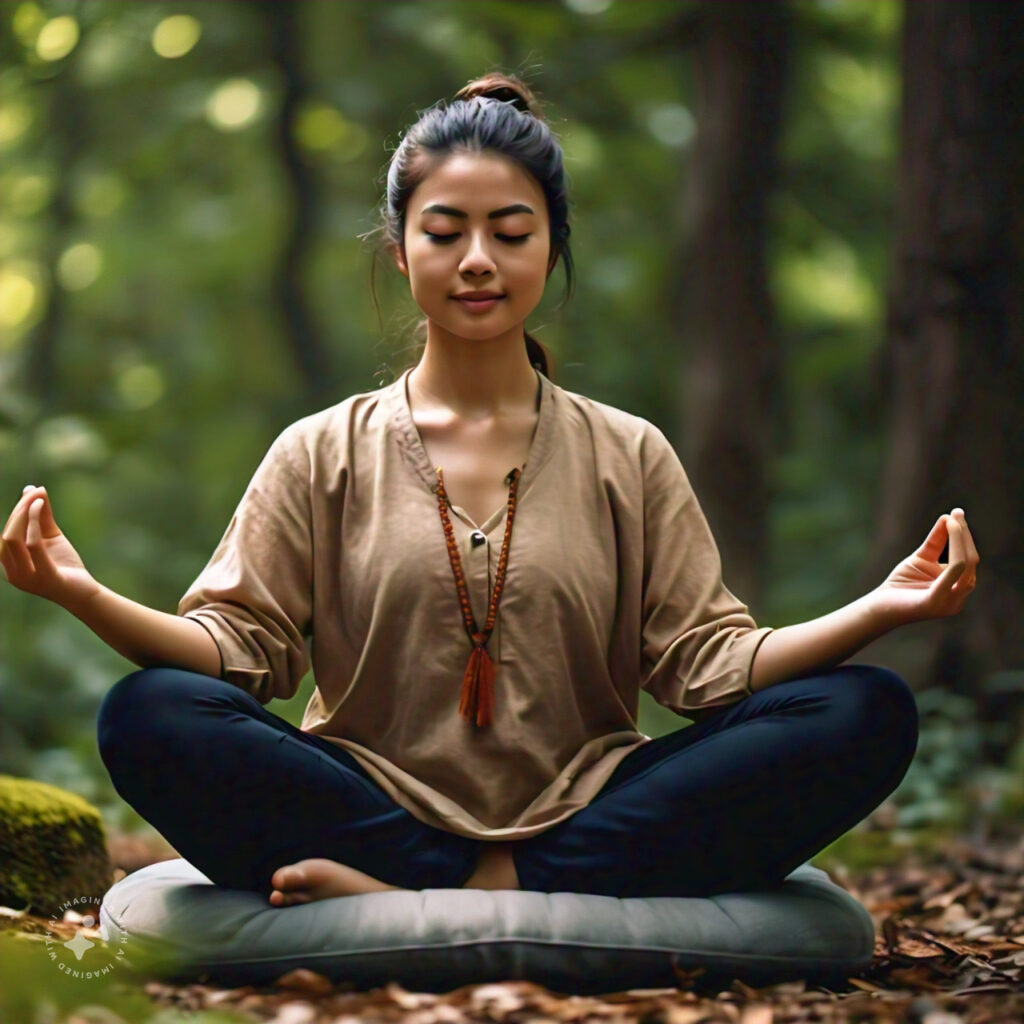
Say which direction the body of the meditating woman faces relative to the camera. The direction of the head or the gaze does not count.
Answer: toward the camera

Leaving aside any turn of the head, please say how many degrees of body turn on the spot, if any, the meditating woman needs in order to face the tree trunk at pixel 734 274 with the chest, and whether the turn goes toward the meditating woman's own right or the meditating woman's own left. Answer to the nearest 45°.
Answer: approximately 180°

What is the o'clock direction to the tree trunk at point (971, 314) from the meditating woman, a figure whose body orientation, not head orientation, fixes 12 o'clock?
The tree trunk is roughly at 7 o'clock from the meditating woman.

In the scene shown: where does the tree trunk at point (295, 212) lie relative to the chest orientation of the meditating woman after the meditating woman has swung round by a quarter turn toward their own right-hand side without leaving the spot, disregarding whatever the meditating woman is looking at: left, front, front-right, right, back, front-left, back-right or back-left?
right

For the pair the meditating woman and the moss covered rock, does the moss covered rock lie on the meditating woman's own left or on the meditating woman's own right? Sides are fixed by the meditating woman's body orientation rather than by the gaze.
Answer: on the meditating woman's own right
